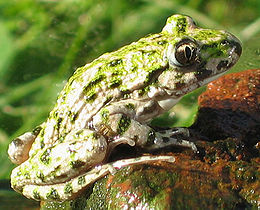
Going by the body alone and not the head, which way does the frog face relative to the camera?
to the viewer's right
